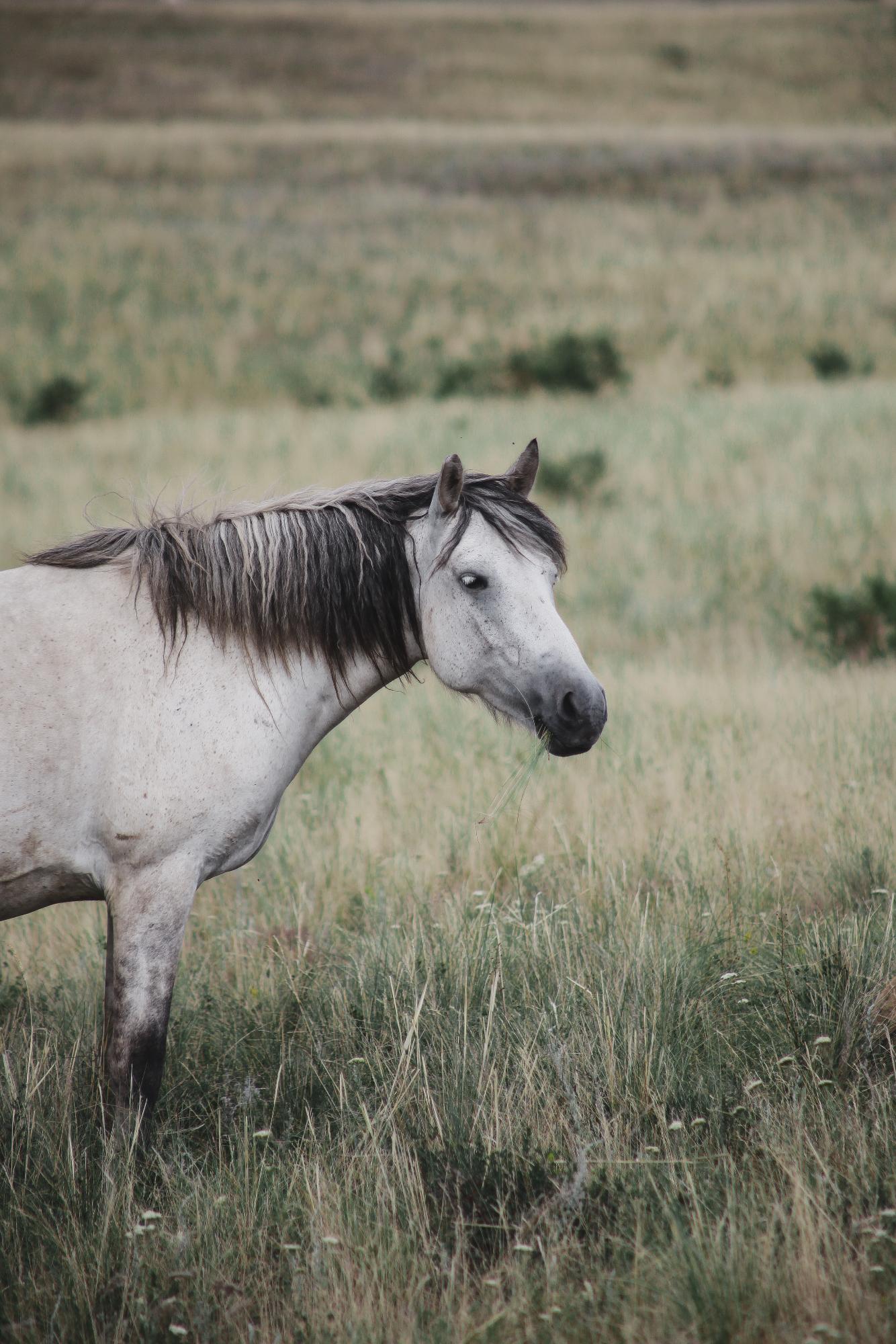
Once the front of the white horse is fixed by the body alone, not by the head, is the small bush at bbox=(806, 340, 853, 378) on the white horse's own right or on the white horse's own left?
on the white horse's own left

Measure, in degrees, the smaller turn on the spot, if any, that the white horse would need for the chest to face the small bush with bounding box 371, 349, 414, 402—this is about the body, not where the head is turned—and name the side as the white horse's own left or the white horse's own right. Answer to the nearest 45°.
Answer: approximately 90° to the white horse's own left

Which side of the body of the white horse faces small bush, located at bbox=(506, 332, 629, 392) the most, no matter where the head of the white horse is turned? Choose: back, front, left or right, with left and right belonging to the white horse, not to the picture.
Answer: left

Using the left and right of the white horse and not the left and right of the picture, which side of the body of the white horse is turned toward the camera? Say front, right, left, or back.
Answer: right

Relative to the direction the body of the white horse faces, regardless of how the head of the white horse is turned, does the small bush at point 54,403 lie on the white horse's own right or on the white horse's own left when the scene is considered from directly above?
on the white horse's own left

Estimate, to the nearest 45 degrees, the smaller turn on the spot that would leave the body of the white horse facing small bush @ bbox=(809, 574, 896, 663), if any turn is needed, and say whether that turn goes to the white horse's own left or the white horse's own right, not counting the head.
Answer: approximately 45° to the white horse's own left

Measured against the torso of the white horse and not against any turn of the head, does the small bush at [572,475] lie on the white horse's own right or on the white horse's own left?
on the white horse's own left
